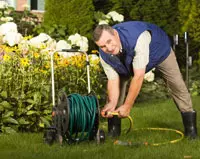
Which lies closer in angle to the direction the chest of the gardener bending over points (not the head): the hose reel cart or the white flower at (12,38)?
the hose reel cart

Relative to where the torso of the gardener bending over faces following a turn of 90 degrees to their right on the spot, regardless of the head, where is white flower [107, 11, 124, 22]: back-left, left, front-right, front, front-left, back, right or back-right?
front-right

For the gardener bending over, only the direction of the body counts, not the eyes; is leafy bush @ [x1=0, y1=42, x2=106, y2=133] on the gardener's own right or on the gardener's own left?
on the gardener's own right

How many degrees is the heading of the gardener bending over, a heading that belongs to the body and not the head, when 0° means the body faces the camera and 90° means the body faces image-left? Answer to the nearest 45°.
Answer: approximately 45°

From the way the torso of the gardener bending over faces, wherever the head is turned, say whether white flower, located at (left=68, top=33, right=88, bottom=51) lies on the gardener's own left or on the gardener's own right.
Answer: on the gardener's own right

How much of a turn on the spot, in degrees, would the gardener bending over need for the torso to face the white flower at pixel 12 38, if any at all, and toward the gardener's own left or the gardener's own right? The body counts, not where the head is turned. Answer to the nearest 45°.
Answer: approximately 90° to the gardener's own right

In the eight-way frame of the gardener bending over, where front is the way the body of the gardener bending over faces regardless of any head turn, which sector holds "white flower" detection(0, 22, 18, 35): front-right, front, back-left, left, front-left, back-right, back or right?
right

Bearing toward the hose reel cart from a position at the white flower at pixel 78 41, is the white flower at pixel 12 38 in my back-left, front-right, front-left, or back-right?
front-right

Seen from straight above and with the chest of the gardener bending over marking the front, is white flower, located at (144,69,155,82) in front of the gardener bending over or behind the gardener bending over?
behind

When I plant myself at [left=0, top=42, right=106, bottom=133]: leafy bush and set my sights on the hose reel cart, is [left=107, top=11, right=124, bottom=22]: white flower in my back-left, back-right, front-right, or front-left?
back-left

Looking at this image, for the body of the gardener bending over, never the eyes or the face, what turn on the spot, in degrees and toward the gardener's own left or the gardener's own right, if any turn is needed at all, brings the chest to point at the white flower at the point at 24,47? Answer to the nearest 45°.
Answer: approximately 90° to the gardener's own right
